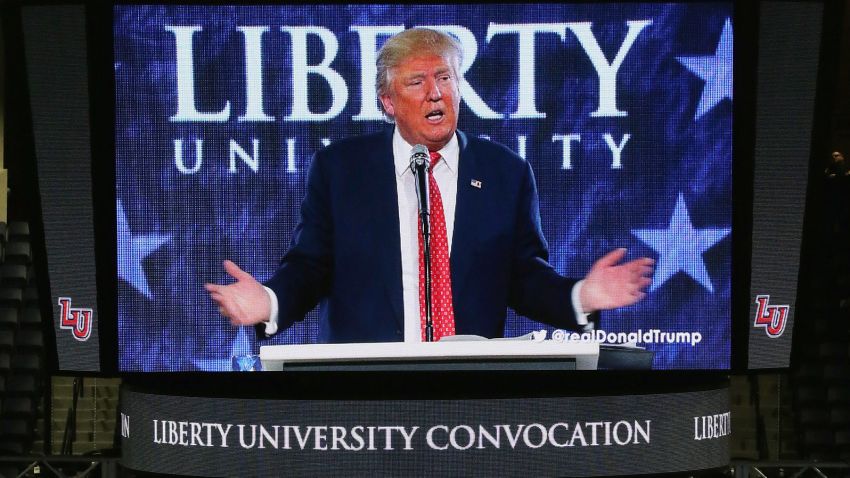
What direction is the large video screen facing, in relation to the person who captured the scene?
facing the viewer
